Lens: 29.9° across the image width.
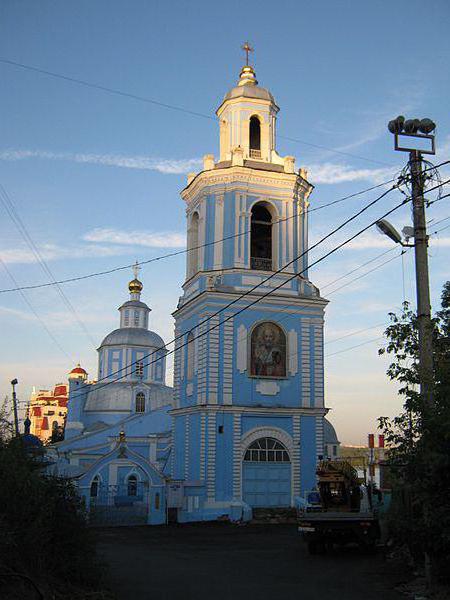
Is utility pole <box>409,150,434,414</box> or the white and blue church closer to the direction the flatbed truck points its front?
the white and blue church

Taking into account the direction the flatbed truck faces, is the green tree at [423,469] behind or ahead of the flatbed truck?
behind

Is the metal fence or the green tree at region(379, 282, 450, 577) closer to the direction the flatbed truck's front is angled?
the metal fence

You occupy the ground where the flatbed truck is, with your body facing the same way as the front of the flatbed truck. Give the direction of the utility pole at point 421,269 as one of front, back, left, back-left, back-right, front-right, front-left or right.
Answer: back

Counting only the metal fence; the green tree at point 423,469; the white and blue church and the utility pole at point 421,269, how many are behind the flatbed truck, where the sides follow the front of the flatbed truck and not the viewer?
2

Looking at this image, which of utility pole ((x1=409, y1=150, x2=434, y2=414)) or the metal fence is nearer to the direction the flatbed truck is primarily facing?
the metal fence
